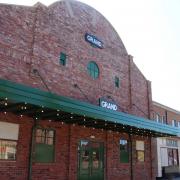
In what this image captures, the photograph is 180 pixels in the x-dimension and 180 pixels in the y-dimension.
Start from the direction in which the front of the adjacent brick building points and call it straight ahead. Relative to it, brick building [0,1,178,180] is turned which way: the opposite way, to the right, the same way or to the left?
the same way

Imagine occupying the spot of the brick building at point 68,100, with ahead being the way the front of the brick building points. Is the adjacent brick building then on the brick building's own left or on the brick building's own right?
on the brick building's own left

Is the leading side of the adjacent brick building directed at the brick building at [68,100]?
no

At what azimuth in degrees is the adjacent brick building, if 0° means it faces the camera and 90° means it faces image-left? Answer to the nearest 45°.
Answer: approximately 315°
